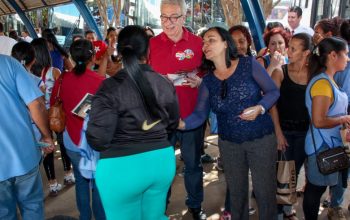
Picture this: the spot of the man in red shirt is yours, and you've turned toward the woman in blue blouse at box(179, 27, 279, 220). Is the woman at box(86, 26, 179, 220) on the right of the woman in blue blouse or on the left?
right

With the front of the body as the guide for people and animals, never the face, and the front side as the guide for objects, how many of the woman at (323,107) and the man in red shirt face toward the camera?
1

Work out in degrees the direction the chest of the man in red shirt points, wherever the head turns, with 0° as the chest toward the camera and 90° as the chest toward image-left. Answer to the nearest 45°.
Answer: approximately 0°

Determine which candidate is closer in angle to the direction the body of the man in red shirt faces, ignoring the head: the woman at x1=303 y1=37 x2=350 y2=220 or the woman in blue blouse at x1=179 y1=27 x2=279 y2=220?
the woman in blue blouse

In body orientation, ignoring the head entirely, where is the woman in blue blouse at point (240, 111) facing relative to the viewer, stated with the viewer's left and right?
facing the viewer and to the left of the viewer

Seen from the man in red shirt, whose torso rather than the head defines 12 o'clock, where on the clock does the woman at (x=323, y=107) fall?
The woman is roughly at 10 o'clock from the man in red shirt.

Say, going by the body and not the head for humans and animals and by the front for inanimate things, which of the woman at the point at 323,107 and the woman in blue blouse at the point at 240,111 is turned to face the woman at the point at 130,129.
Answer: the woman in blue blouse

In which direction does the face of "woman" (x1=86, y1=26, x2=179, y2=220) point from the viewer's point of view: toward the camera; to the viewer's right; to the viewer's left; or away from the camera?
away from the camera

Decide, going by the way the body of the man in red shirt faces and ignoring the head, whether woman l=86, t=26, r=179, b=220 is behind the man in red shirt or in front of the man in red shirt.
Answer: in front
